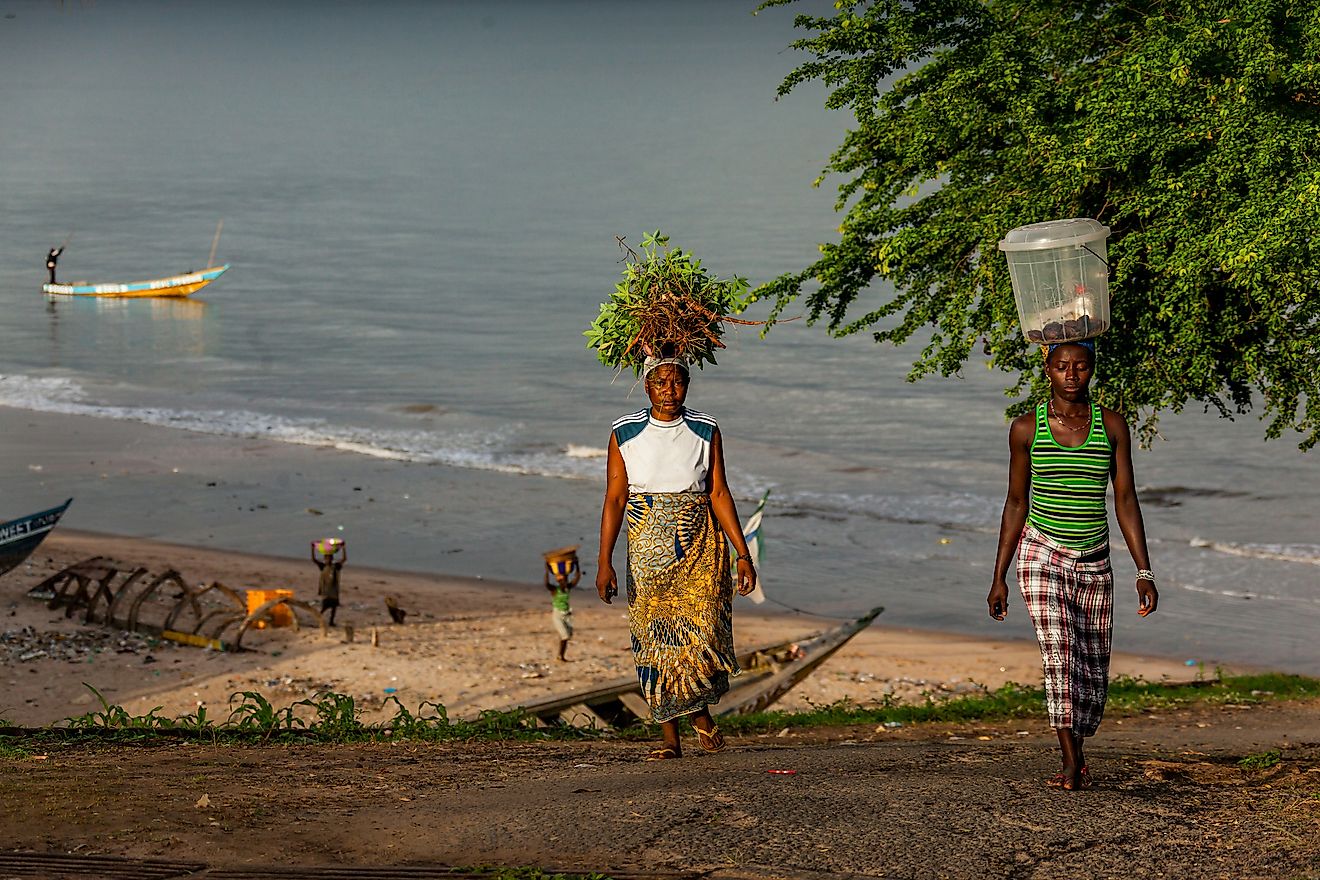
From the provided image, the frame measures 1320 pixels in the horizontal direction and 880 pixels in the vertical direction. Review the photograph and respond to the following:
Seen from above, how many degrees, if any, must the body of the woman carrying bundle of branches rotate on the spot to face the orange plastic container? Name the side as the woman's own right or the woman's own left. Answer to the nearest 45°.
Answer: approximately 135° to the woman's own right

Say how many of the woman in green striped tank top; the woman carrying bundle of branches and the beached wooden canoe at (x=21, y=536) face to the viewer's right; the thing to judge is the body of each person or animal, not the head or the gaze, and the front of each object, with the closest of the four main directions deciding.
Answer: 1

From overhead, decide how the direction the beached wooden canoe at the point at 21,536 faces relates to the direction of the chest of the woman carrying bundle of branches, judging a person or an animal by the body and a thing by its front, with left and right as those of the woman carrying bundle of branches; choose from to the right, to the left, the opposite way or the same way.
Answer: to the left

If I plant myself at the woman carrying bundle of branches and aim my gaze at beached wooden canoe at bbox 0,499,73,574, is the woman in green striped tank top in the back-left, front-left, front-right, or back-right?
back-right

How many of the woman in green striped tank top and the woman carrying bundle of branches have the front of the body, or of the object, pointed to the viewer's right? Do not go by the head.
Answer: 0

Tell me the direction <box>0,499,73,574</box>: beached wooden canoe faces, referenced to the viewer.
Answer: facing to the right of the viewer

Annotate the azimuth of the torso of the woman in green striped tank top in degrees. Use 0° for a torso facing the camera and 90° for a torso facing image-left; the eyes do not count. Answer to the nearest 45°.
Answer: approximately 0°

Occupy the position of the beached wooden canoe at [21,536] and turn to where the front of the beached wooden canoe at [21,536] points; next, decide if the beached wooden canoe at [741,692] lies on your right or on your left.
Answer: on your right

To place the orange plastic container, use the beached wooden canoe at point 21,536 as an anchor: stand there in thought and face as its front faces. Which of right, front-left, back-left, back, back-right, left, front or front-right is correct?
front-right
